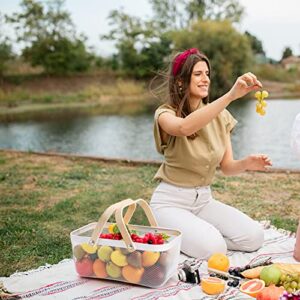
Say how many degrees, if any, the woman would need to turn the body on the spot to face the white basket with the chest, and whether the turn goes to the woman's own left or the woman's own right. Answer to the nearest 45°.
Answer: approximately 45° to the woman's own right

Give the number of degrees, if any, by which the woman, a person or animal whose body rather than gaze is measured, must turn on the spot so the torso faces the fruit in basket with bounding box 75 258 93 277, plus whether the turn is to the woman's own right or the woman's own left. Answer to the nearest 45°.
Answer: approximately 90° to the woman's own right

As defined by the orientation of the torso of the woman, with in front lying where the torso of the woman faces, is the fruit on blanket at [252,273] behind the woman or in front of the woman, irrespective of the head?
in front

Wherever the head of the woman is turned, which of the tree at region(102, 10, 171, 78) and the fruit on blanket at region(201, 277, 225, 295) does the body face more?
the fruit on blanket

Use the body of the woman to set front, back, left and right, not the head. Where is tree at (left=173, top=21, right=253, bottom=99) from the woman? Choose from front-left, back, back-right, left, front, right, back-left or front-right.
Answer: back-left

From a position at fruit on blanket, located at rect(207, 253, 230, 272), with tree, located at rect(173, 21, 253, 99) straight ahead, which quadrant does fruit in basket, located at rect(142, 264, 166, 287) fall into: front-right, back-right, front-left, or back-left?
back-left
